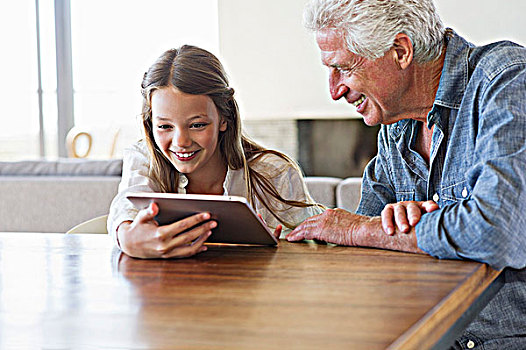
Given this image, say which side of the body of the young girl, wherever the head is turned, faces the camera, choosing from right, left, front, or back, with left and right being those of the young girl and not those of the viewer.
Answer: front

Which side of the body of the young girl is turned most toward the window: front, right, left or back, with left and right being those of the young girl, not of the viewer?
back

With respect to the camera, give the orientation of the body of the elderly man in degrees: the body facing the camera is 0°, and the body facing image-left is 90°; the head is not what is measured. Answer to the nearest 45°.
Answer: approximately 45°

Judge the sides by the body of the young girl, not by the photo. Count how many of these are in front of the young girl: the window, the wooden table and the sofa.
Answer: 1

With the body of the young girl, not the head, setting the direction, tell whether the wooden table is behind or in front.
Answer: in front

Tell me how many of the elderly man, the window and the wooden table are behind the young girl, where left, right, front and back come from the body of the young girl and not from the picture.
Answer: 1

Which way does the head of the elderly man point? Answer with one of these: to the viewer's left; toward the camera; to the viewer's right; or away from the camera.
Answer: to the viewer's left
